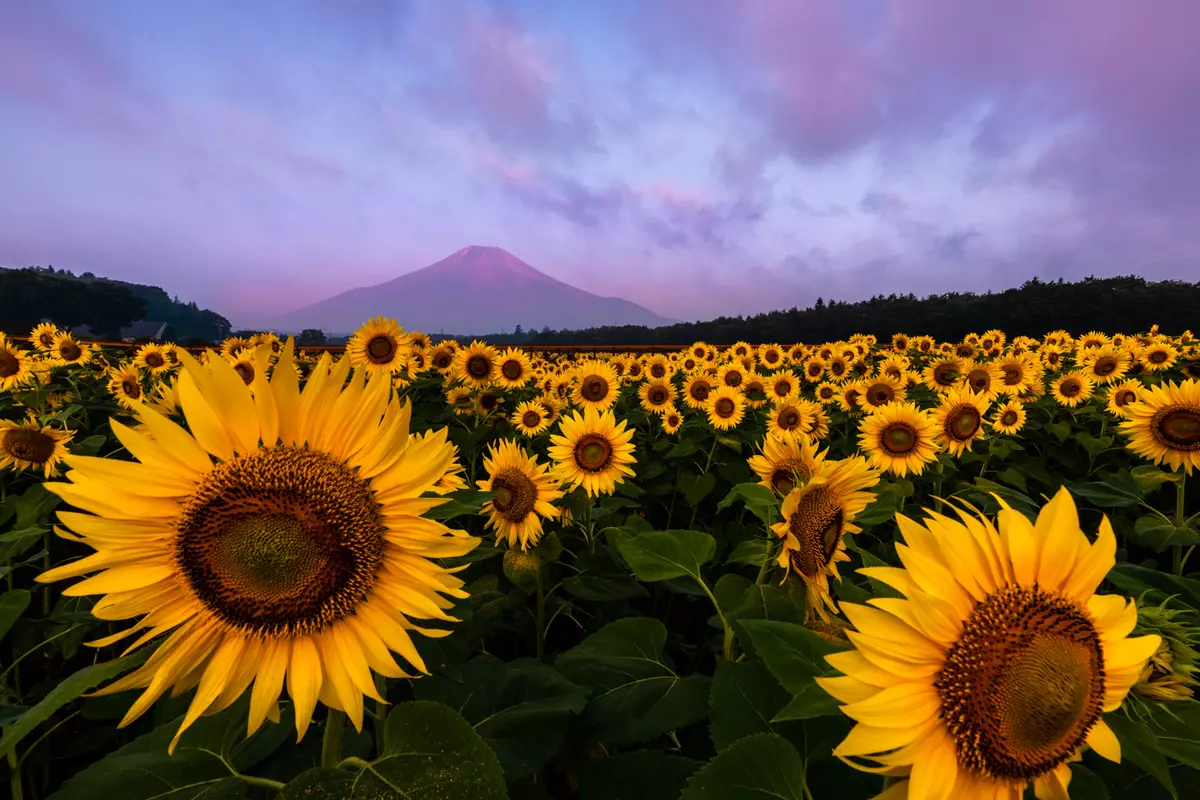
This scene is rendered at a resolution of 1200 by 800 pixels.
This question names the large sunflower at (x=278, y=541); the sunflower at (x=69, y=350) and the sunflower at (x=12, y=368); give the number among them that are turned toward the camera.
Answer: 3

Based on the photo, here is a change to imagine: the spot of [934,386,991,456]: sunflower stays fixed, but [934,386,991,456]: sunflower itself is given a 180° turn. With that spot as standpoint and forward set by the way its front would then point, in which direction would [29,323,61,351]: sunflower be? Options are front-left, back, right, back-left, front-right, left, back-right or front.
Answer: left

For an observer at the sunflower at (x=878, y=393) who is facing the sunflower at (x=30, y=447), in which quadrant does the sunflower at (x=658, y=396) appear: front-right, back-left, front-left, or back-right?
front-right

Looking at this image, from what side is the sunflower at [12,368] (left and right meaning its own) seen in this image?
front

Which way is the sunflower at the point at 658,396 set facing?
toward the camera

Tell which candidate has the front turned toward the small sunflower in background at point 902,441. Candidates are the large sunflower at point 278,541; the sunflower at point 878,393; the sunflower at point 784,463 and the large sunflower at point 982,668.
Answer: the sunflower at point 878,393

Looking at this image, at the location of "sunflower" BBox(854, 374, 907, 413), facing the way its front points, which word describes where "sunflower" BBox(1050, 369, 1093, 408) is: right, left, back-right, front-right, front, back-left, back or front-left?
back-left

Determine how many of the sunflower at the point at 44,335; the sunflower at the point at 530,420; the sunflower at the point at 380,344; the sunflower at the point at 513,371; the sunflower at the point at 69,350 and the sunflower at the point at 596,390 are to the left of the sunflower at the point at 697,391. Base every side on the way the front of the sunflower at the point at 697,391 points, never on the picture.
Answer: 0

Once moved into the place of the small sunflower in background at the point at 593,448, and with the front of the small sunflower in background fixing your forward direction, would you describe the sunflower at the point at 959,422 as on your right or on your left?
on your left

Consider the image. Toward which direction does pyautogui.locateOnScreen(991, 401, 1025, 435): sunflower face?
toward the camera

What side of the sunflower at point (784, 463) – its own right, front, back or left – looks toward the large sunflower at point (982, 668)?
front

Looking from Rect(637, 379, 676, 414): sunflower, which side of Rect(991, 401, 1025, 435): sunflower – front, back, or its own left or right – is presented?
right

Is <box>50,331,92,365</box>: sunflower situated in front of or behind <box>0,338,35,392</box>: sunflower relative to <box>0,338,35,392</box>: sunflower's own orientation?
behind

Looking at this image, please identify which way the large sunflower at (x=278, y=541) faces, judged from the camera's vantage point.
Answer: facing the viewer

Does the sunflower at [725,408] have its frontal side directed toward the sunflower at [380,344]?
no

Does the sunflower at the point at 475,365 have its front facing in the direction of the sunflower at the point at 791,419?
no

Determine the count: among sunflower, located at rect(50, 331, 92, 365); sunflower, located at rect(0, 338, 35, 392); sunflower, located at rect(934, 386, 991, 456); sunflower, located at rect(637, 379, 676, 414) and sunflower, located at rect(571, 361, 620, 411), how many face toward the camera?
5

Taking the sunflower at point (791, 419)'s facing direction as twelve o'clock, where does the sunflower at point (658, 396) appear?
the sunflower at point (658, 396) is roughly at 4 o'clock from the sunflower at point (791, 419).

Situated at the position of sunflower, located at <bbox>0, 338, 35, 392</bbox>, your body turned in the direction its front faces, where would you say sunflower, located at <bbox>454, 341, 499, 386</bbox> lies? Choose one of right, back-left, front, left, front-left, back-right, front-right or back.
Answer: front-left
